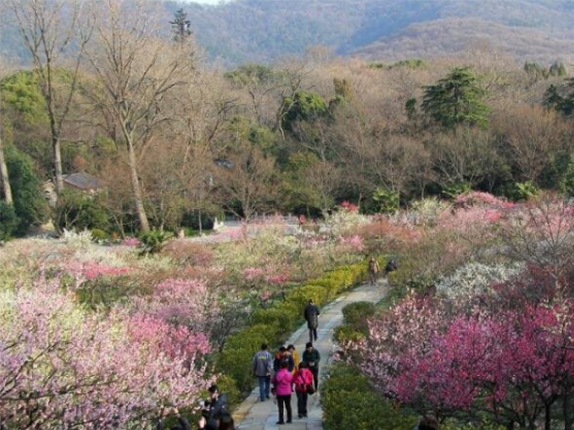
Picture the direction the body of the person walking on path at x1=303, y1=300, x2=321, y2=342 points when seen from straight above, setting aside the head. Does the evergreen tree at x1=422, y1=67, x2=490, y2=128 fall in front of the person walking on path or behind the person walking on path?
in front

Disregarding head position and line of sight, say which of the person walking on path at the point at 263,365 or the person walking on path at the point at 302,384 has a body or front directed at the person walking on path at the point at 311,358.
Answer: the person walking on path at the point at 302,384

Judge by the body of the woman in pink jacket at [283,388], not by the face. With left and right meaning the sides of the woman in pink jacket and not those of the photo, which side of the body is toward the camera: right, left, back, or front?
back

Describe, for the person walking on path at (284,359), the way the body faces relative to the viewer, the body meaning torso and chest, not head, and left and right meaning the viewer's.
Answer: facing away from the viewer

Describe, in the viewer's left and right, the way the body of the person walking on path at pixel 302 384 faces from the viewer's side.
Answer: facing away from the viewer

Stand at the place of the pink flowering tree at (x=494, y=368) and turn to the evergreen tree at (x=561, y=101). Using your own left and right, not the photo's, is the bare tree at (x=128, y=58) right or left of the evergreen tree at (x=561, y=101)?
left

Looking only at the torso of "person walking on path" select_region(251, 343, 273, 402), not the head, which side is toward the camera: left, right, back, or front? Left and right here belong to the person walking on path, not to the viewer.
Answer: back

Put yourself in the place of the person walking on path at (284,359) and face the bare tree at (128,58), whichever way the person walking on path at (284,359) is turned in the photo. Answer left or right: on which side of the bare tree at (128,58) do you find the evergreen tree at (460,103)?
right

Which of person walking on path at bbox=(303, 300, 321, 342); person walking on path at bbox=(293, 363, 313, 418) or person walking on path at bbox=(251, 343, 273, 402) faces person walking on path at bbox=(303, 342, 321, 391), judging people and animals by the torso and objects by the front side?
person walking on path at bbox=(293, 363, 313, 418)

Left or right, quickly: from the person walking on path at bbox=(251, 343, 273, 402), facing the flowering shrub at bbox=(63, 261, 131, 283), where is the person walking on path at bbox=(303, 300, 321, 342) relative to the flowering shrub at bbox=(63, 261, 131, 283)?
right

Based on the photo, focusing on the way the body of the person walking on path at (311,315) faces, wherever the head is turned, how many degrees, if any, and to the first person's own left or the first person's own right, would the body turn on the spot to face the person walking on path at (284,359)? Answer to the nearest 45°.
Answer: approximately 180°

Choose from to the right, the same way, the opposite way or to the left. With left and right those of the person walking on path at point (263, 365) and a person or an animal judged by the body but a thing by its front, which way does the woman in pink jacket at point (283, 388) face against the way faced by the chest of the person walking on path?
the same way

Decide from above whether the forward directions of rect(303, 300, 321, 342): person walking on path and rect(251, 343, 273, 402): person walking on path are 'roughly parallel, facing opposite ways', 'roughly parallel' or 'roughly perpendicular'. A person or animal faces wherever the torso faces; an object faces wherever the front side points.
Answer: roughly parallel

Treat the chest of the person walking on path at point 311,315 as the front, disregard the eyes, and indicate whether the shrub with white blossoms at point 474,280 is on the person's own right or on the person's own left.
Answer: on the person's own right

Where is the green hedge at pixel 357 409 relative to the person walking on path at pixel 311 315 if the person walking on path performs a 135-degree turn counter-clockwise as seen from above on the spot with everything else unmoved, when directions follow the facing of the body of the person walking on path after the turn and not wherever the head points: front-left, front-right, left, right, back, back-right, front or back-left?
front-left
